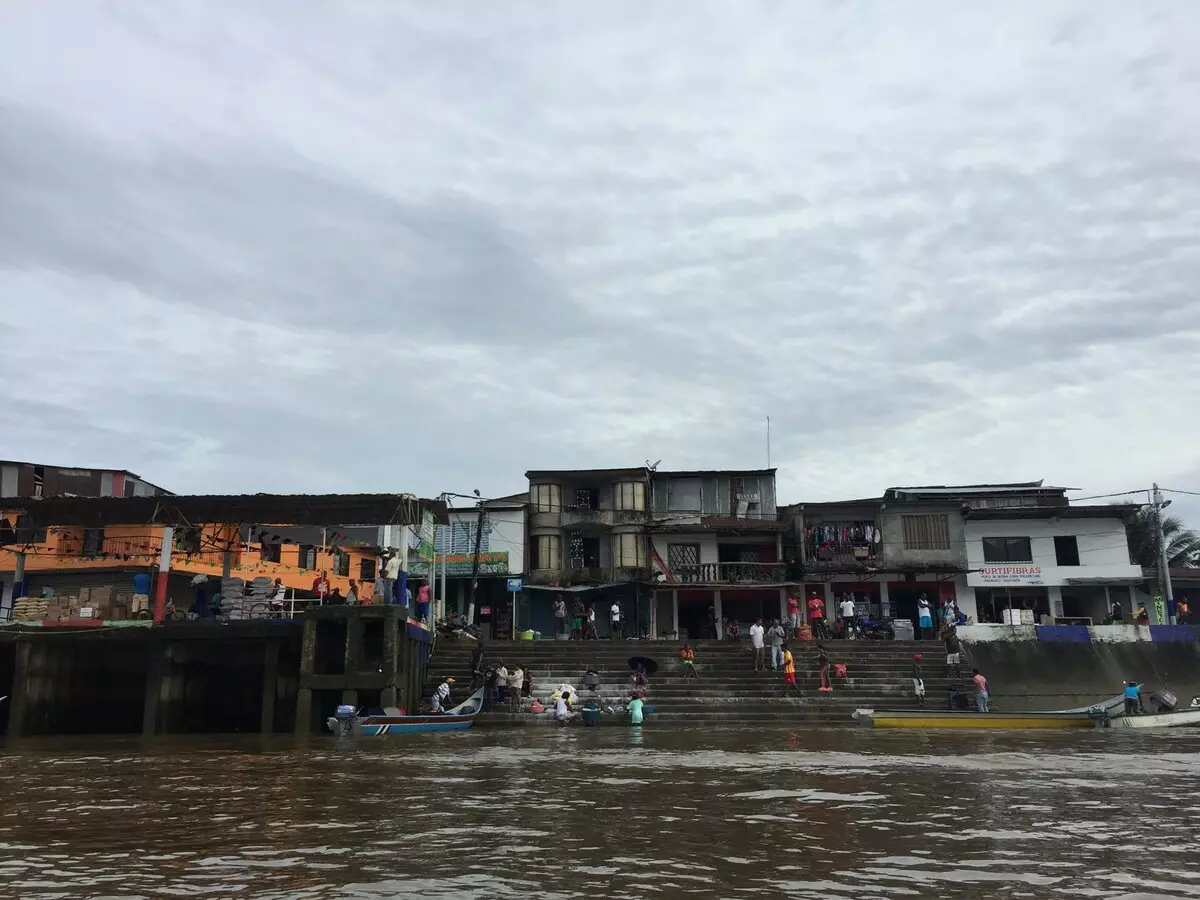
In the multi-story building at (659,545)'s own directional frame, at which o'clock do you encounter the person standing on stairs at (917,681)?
The person standing on stairs is roughly at 11 o'clock from the multi-story building.

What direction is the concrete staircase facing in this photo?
toward the camera

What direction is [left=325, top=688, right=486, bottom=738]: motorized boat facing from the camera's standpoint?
to the viewer's right

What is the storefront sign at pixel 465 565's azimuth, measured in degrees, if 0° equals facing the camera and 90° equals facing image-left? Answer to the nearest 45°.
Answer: approximately 0°

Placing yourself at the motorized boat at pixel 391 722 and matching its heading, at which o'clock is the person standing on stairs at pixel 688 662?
The person standing on stairs is roughly at 11 o'clock from the motorized boat.

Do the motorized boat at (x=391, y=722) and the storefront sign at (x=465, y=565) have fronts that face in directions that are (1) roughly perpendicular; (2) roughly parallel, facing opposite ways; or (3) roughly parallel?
roughly perpendicular

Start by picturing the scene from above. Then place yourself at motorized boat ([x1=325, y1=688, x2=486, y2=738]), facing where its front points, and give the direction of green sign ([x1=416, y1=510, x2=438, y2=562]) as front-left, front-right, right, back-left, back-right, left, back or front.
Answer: left

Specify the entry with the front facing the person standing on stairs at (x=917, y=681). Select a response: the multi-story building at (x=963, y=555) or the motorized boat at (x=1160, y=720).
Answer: the multi-story building

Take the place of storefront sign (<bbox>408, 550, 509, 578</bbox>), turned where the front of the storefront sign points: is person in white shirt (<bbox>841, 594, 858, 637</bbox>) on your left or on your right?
on your left

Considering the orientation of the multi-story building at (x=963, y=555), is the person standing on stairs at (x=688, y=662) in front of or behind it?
in front

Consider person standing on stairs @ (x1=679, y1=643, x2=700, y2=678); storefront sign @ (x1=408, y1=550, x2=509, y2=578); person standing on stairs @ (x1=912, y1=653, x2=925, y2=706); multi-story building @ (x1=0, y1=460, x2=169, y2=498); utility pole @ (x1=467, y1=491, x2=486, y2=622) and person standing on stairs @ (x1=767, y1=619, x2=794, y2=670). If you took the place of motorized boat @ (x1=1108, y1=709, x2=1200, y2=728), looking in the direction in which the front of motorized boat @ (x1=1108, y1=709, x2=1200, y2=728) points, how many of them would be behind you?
6

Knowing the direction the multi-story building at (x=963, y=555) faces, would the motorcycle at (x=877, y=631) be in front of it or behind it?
in front

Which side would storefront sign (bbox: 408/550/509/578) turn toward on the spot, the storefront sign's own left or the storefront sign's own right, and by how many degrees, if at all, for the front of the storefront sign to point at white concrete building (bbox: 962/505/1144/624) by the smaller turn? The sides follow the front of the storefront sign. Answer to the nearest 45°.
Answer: approximately 90° to the storefront sign's own left

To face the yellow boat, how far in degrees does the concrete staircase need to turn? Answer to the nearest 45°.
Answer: approximately 45° to its left

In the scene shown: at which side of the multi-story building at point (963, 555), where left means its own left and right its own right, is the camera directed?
front
